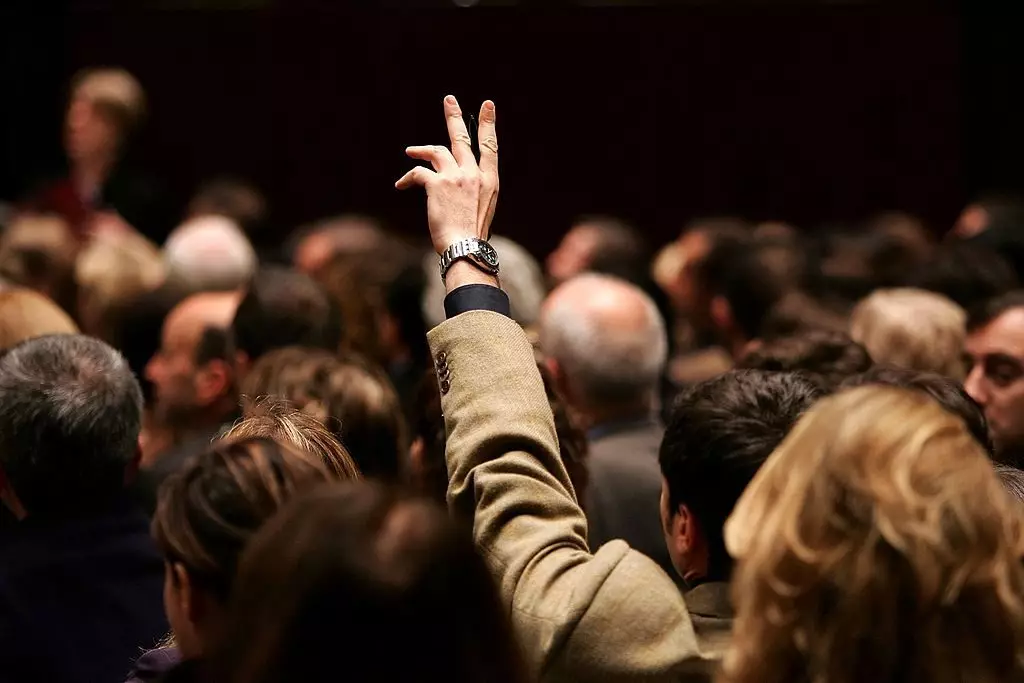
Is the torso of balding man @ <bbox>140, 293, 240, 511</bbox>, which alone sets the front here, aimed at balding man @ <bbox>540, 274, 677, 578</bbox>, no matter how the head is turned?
no

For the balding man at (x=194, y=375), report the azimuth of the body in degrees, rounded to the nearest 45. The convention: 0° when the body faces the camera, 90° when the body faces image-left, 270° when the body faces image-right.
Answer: approximately 90°

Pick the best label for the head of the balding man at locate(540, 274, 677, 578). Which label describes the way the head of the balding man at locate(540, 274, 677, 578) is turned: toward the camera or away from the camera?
away from the camera

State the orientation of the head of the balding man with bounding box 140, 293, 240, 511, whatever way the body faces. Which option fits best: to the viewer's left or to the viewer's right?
to the viewer's left
